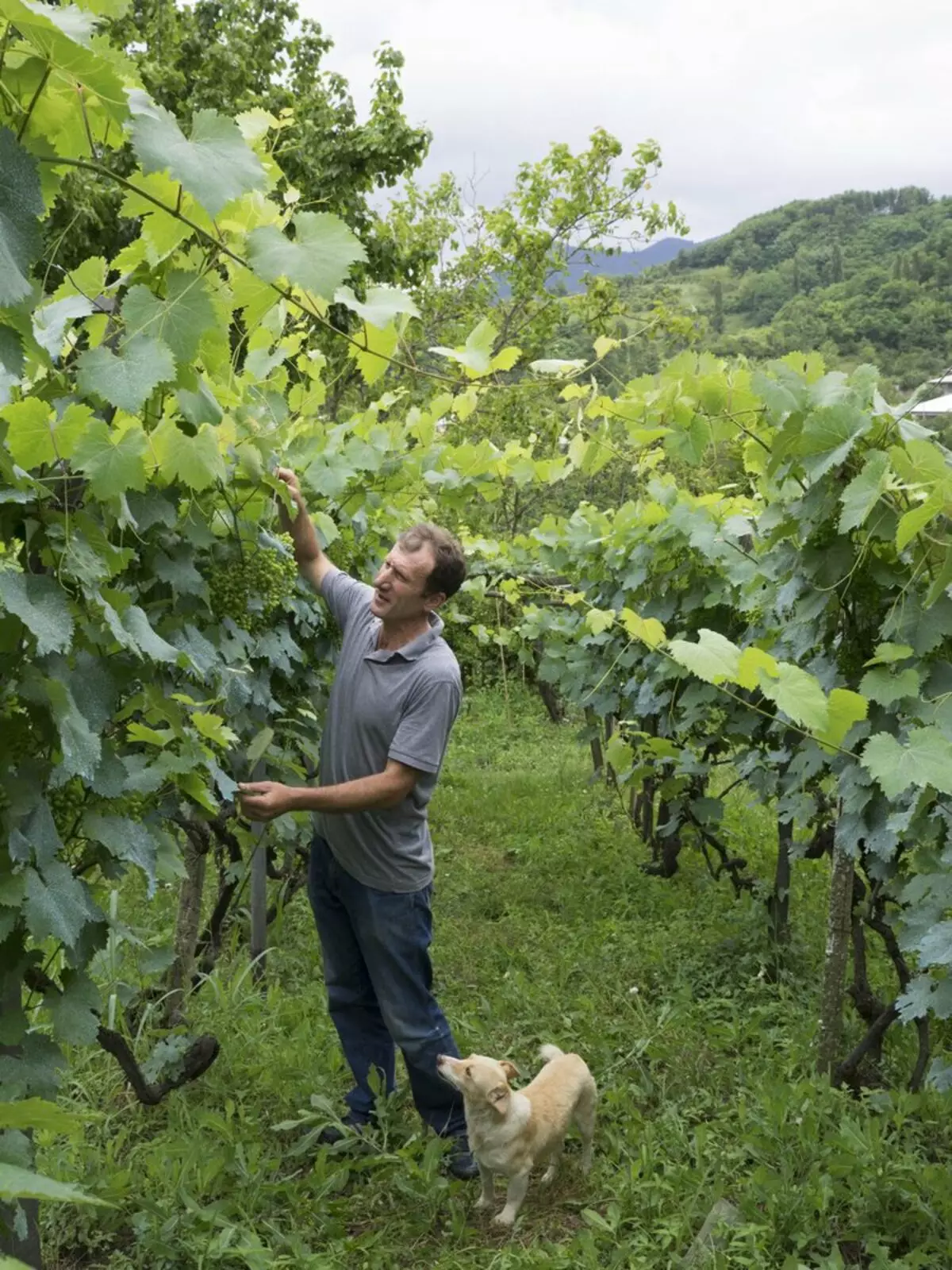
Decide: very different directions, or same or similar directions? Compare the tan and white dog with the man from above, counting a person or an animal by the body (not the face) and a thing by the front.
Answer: same or similar directions

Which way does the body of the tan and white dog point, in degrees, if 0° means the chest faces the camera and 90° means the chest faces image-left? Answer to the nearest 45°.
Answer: approximately 45°

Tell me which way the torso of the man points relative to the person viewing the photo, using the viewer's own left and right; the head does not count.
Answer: facing the viewer and to the left of the viewer

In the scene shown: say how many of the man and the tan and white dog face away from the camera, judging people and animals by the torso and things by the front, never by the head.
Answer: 0
